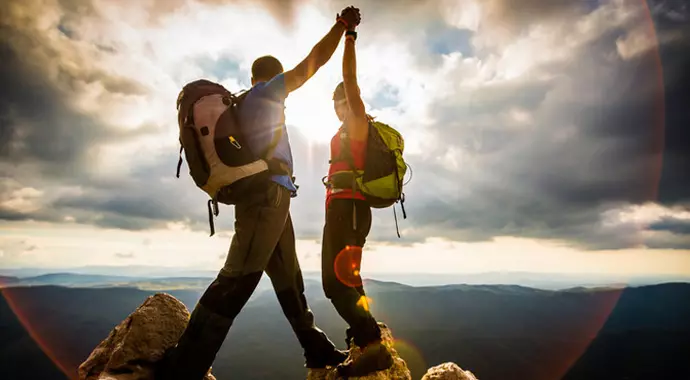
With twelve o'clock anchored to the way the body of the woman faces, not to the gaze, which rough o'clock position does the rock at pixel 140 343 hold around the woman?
The rock is roughly at 12 o'clock from the woman.

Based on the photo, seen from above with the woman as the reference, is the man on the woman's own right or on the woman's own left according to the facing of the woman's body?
on the woman's own left

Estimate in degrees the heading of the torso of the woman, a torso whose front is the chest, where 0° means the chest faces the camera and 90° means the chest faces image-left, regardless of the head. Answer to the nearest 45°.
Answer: approximately 90°
